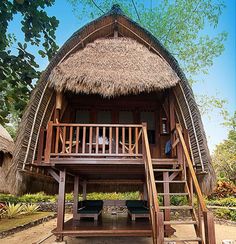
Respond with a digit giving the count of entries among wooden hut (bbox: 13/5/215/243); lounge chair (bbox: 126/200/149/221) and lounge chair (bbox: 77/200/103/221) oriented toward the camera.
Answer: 3

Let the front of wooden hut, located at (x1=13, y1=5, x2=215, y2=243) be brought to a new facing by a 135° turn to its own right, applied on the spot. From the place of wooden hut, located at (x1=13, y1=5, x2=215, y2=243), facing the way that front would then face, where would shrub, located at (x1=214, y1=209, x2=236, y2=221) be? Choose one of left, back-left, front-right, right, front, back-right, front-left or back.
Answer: right

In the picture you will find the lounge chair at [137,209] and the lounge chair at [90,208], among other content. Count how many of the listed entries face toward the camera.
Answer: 2

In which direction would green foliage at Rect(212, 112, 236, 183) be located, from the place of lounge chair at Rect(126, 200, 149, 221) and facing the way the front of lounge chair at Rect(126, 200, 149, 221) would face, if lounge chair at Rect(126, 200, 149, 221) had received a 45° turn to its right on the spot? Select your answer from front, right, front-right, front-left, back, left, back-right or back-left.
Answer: back

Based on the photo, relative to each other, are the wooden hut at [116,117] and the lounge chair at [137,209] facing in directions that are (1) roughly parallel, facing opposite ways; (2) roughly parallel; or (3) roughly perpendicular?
roughly parallel

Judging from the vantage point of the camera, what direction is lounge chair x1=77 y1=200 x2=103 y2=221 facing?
facing the viewer

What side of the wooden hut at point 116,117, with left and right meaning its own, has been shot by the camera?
front

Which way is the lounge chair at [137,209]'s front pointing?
toward the camera

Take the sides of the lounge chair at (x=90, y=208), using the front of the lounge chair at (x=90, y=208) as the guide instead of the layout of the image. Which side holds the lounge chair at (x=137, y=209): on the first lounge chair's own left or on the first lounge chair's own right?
on the first lounge chair's own left
